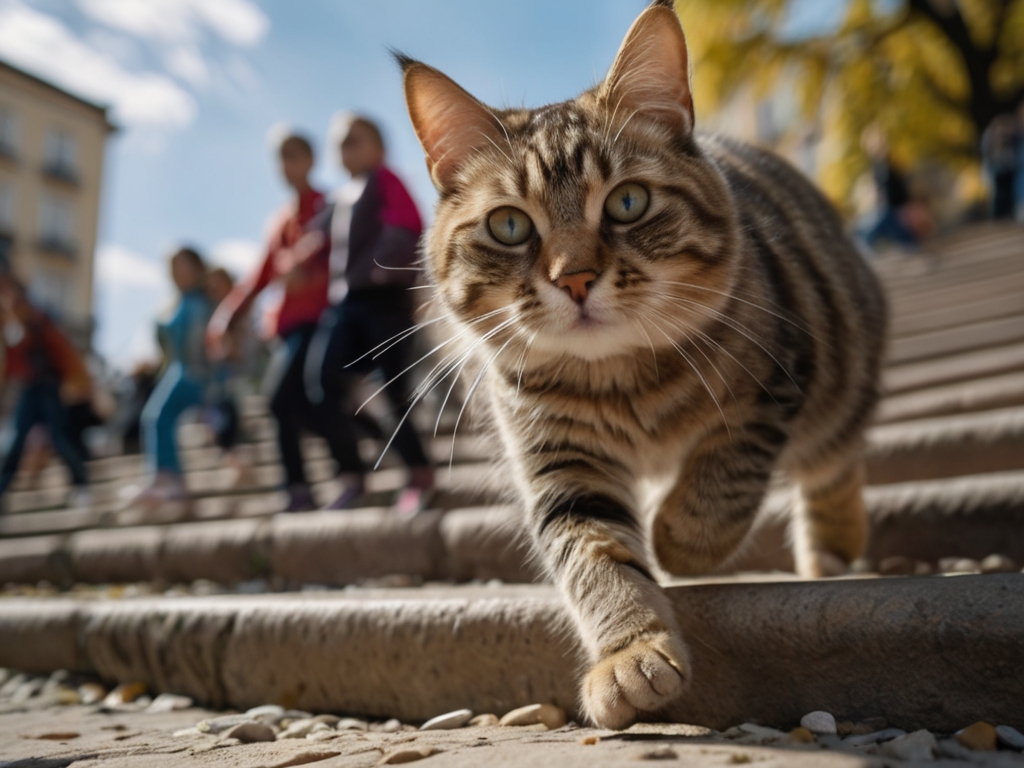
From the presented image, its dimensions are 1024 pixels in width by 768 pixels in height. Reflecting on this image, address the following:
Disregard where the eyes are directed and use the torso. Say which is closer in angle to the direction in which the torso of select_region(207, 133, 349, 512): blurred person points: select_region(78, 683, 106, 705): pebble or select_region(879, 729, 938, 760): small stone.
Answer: the pebble

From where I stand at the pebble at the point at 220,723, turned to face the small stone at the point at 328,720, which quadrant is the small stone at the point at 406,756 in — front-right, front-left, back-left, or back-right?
front-right

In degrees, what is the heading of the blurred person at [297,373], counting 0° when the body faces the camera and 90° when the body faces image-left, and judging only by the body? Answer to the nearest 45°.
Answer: approximately 45°

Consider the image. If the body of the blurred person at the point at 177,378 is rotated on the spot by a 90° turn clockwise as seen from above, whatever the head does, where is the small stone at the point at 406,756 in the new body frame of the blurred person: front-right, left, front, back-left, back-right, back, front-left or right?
back

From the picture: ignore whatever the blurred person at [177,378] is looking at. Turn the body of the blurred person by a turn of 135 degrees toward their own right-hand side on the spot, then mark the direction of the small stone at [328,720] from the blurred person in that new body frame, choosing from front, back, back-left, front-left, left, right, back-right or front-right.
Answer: back-right

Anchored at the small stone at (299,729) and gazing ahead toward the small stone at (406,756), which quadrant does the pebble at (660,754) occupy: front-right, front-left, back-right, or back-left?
front-left

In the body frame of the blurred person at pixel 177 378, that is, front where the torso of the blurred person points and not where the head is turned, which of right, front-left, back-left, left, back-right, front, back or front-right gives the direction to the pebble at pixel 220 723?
left

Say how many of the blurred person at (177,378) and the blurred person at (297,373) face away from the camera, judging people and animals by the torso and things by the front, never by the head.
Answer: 0

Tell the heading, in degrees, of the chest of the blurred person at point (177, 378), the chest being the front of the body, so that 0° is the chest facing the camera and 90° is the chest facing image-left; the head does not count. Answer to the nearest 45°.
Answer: approximately 90°
